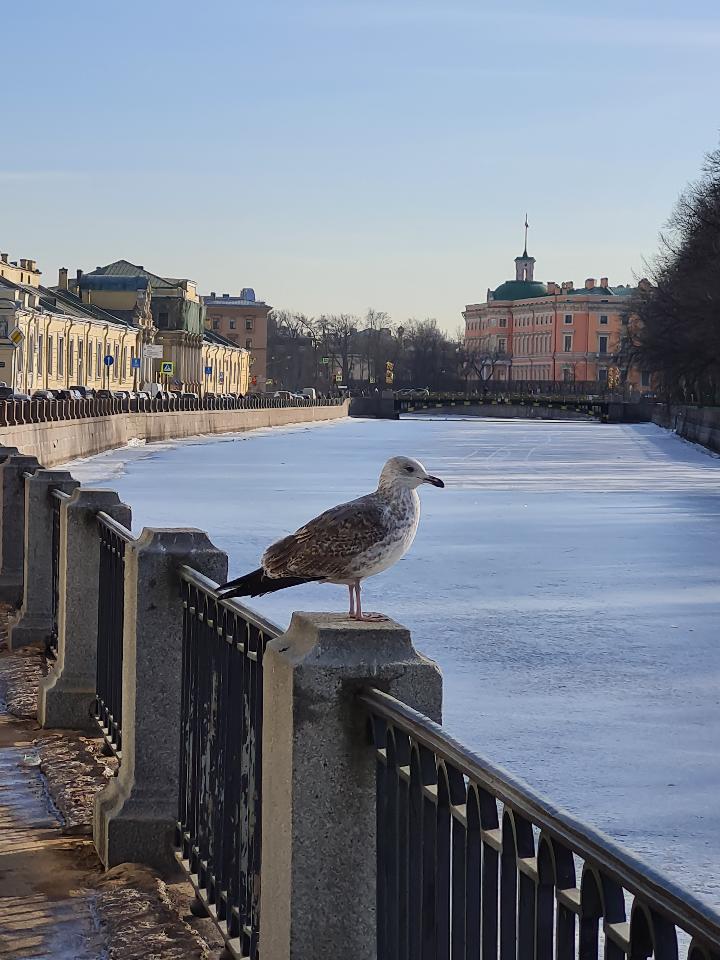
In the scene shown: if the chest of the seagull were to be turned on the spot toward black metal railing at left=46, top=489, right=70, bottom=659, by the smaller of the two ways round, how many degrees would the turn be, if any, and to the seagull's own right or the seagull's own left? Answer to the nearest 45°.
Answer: approximately 90° to the seagull's own left

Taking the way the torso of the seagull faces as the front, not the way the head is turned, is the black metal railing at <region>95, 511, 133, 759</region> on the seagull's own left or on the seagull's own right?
on the seagull's own left

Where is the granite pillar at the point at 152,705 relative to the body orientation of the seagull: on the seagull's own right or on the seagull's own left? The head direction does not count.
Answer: on the seagull's own left

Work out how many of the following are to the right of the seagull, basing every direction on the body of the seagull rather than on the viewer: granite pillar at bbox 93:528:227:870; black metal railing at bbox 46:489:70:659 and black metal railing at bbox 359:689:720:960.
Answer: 1

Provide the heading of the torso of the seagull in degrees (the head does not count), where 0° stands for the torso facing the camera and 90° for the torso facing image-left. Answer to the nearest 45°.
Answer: approximately 270°

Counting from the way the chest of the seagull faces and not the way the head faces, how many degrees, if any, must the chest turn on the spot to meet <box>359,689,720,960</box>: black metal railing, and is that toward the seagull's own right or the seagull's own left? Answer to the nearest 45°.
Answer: approximately 90° to the seagull's own right
